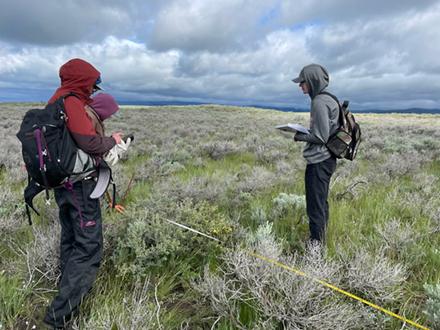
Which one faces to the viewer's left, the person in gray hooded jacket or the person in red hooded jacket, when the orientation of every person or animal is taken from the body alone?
the person in gray hooded jacket

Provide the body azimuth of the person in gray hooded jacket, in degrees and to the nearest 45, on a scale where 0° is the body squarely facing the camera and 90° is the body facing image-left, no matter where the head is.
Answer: approximately 90°

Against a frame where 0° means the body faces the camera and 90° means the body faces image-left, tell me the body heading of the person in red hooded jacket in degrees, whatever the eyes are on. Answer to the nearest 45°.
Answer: approximately 270°

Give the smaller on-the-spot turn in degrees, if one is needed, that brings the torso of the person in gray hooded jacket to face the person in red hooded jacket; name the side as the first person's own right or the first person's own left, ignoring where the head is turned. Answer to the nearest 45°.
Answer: approximately 45° to the first person's own left

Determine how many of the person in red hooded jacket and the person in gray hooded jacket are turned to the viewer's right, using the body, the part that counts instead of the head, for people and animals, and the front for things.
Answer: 1

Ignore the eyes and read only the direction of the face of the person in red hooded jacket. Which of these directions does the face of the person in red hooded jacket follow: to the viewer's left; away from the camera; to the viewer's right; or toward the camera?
to the viewer's right

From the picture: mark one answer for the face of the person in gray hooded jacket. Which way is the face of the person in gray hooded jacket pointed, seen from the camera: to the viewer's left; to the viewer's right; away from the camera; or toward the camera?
to the viewer's left

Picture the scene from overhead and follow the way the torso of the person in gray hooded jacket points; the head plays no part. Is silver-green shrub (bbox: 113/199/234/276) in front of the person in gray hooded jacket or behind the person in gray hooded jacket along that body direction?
in front
